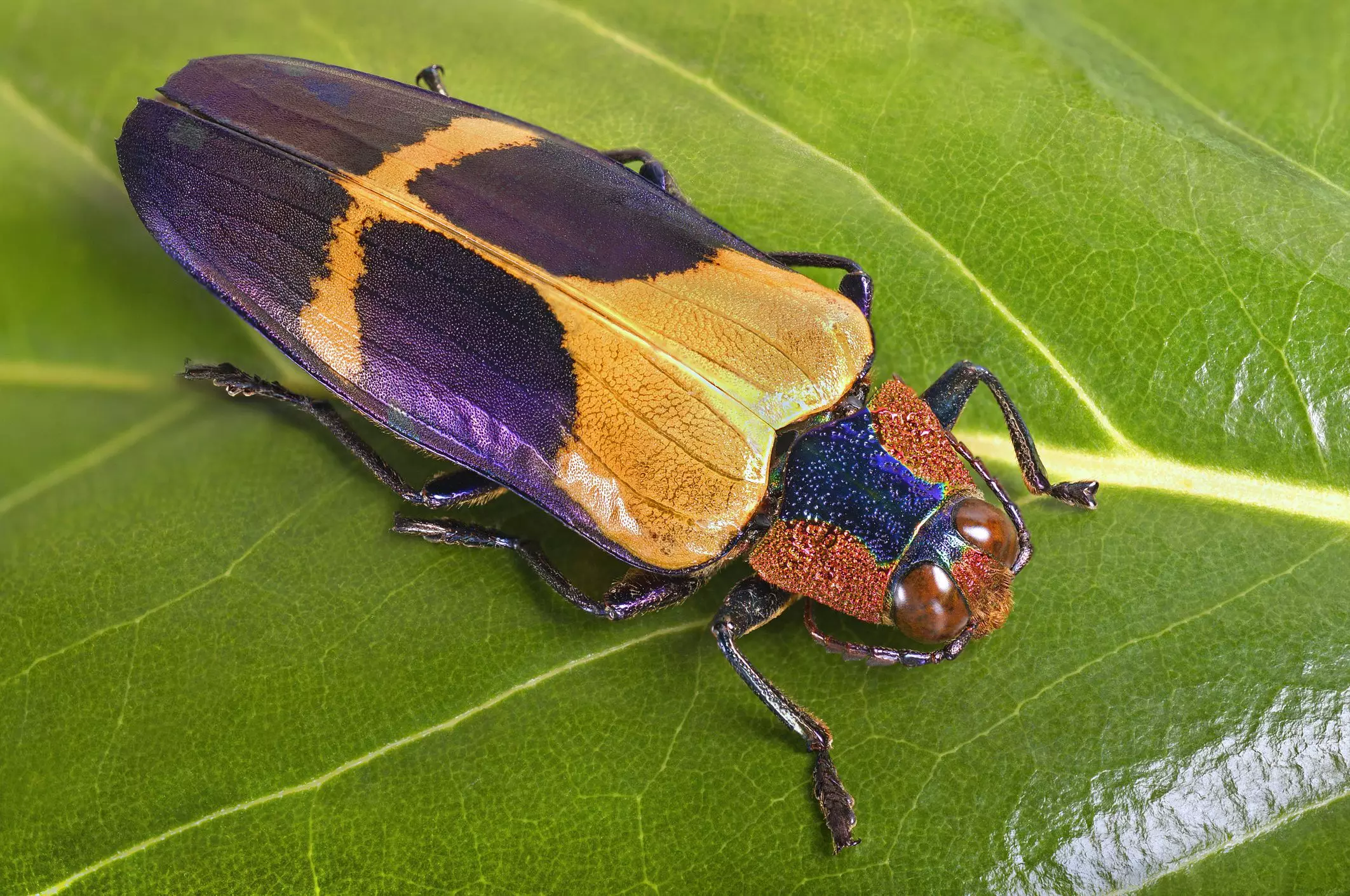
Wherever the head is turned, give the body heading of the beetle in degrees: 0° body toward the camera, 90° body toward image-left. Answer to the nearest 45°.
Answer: approximately 315°
